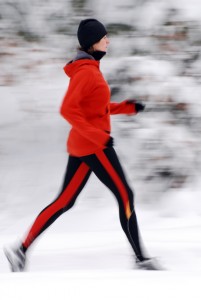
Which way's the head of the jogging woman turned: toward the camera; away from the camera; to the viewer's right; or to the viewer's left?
to the viewer's right

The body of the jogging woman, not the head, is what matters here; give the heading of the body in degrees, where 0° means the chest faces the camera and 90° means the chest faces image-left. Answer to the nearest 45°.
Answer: approximately 270°
